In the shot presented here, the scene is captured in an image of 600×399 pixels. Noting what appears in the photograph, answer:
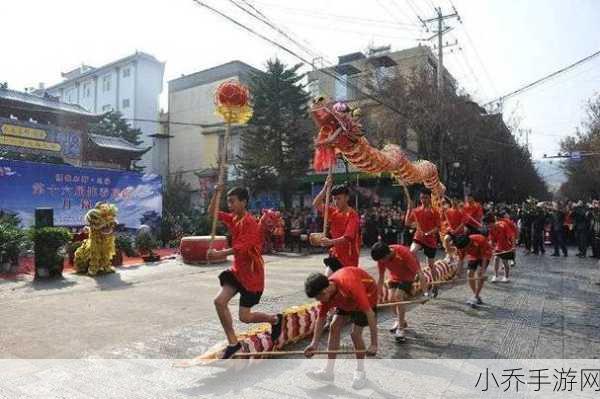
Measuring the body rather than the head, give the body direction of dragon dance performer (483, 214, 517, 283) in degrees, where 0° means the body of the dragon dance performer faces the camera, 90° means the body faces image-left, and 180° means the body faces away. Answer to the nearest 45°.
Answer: approximately 45°

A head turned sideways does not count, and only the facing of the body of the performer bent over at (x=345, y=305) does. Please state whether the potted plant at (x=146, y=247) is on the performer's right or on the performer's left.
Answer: on the performer's right

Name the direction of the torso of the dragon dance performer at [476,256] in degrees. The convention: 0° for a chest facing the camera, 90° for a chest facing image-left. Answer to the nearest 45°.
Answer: approximately 45°

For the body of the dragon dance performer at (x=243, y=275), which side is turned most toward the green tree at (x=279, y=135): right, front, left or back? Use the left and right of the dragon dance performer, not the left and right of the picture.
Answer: right

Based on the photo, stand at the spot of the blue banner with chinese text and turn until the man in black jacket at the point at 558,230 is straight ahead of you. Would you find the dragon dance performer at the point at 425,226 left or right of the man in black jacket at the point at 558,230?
right

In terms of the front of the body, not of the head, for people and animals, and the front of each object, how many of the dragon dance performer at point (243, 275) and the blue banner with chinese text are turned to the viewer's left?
1

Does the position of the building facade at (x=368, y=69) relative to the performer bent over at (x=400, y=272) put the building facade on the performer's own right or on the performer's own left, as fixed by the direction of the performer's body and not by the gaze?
on the performer's own right

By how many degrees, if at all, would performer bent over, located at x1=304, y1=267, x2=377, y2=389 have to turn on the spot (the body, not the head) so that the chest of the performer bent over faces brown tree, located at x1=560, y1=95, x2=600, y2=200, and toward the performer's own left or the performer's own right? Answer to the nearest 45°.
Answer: approximately 180°

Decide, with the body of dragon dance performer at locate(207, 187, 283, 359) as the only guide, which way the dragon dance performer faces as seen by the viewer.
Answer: to the viewer's left
